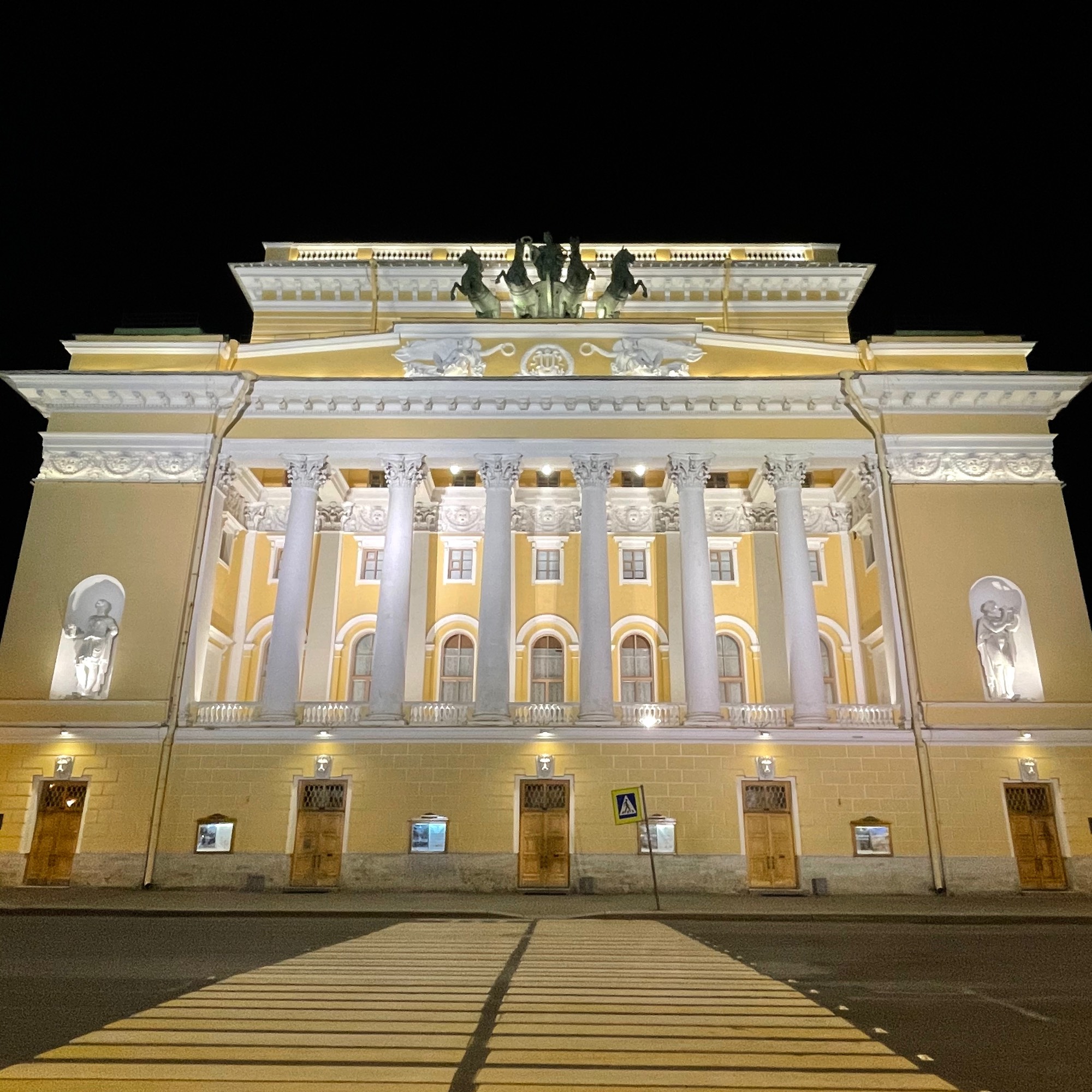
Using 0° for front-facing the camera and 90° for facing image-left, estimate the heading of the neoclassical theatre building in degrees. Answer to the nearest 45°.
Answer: approximately 0°
